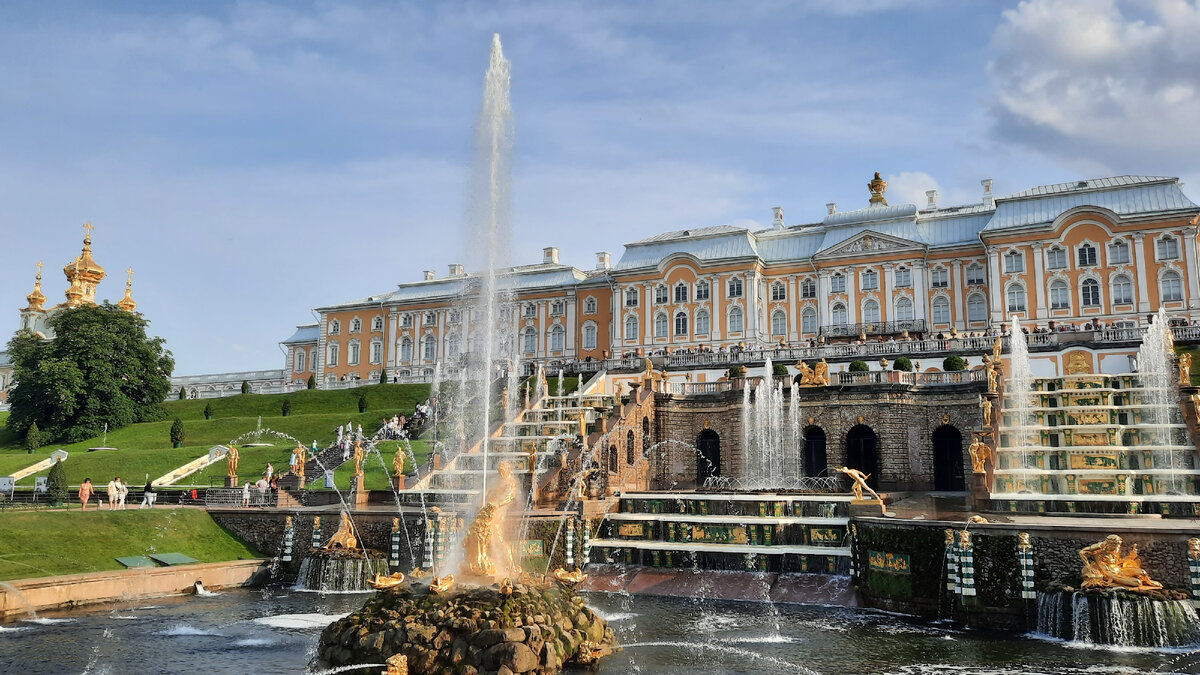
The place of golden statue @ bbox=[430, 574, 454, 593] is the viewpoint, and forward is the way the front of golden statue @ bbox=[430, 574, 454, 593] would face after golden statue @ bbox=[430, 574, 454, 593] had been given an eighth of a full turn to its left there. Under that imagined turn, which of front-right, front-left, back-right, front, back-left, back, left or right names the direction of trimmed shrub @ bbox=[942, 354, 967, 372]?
back-left

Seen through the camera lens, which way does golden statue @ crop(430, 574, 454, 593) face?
facing the viewer and to the left of the viewer

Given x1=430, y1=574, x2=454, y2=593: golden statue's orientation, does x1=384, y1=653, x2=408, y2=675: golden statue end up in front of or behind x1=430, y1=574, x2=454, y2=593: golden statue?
in front

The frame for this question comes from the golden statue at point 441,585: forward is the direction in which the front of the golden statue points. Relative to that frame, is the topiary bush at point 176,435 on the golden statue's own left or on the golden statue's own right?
on the golden statue's own right

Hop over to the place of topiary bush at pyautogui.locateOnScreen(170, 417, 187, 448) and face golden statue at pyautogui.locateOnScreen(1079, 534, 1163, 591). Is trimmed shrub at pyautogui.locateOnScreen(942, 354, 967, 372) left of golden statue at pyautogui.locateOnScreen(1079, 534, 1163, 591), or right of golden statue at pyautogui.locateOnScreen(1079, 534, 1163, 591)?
left

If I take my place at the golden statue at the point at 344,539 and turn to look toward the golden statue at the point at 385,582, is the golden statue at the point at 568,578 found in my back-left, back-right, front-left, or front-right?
front-left

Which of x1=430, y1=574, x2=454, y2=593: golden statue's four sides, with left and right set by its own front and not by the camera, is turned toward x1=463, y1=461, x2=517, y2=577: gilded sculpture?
back

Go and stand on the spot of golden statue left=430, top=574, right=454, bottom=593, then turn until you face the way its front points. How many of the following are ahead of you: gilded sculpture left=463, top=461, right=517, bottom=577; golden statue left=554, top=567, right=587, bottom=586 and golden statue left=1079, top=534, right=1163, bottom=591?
0

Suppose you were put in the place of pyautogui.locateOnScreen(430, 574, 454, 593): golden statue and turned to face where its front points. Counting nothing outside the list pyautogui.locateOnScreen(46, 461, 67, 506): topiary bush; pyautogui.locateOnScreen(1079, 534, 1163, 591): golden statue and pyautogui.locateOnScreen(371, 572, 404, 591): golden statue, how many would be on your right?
2

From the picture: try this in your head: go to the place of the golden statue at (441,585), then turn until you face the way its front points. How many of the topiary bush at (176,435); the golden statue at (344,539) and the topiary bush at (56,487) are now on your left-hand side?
0

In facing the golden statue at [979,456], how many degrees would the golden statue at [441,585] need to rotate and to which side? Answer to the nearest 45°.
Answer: approximately 180°

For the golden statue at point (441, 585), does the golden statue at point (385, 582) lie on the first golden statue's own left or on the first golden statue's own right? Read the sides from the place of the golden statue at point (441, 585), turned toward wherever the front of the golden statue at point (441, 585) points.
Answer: on the first golden statue's own right
